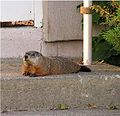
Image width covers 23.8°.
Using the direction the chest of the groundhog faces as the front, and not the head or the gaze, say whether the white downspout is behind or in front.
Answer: behind

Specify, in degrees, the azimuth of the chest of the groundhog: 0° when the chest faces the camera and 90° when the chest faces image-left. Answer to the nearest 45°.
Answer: approximately 90°

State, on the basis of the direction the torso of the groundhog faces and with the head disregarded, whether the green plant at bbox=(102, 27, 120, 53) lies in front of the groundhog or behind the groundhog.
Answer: behind

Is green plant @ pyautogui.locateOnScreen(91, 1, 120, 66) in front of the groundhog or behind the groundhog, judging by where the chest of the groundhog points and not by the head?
behind
